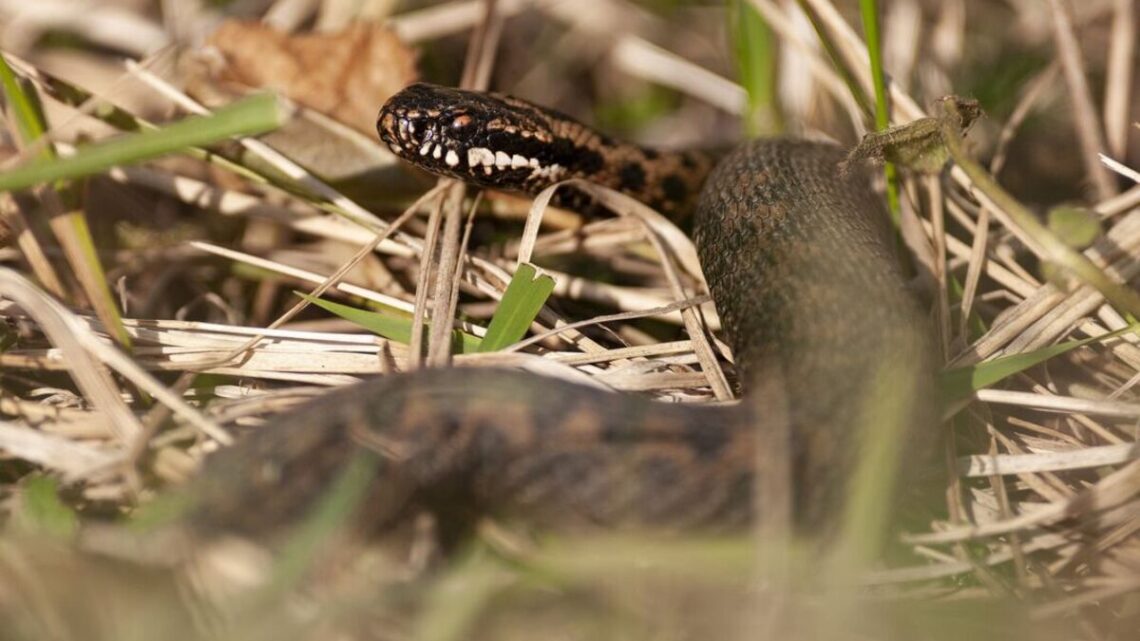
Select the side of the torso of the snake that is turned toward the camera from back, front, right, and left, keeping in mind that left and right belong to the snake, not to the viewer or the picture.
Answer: left
